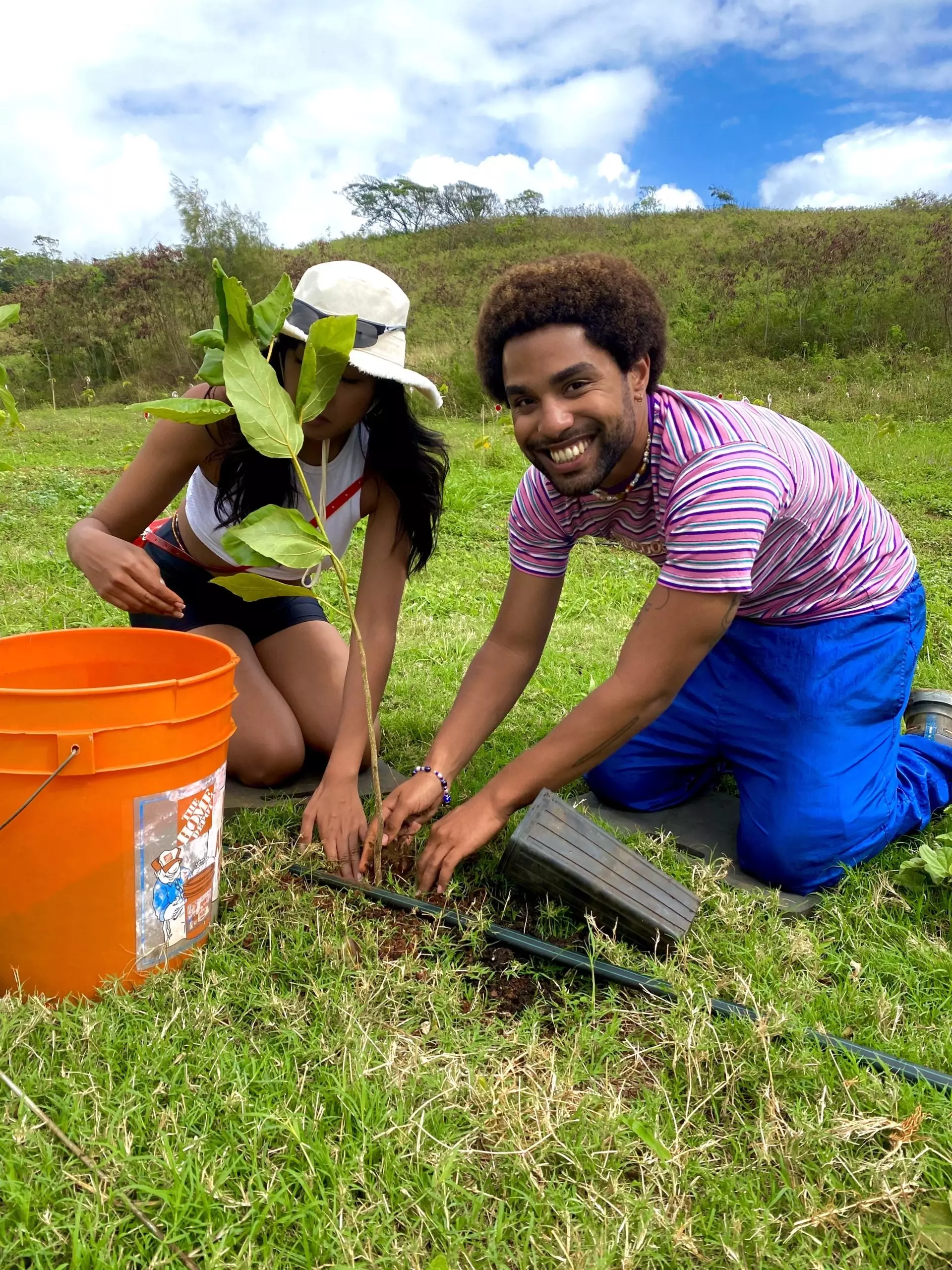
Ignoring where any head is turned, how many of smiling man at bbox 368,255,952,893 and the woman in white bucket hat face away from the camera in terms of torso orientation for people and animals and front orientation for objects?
0

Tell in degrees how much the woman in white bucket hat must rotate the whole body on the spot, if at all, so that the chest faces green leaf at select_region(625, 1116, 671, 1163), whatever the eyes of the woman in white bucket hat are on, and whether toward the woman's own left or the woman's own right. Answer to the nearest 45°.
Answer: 0° — they already face it

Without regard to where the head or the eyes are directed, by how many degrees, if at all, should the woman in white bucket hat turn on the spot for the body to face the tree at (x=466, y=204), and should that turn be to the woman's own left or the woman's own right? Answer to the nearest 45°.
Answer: approximately 180°

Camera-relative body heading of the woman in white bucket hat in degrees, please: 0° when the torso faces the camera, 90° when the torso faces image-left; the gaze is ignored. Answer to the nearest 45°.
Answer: approximately 0°

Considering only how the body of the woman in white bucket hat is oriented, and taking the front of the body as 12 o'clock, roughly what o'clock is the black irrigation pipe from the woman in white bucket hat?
The black irrigation pipe is roughly at 11 o'clock from the woman in white bucket hat.

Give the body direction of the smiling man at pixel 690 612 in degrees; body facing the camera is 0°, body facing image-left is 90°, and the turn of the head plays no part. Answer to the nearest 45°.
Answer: approximately 45°

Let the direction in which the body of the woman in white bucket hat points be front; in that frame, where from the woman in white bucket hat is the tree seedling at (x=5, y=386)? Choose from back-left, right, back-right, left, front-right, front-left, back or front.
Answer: right
